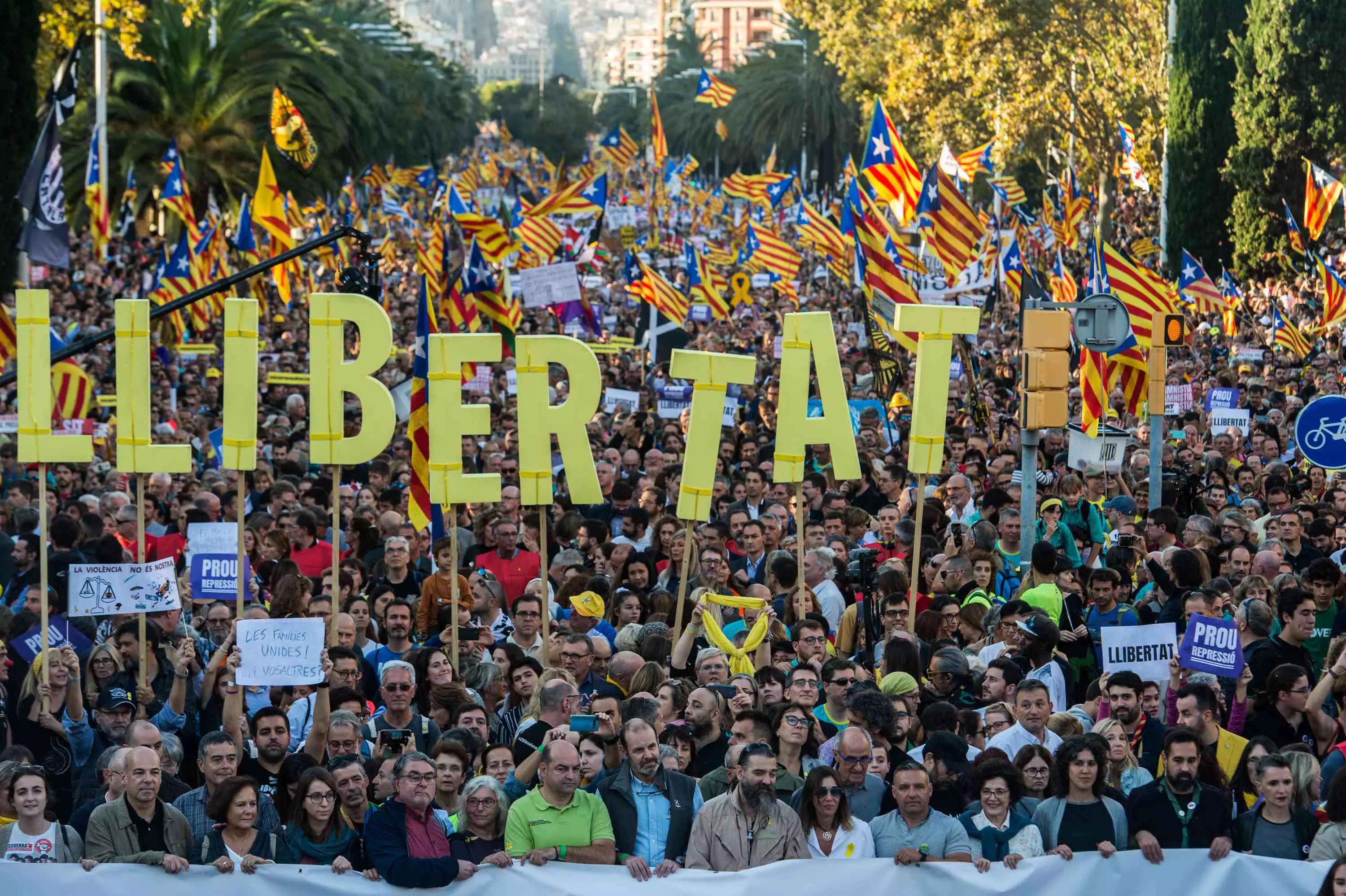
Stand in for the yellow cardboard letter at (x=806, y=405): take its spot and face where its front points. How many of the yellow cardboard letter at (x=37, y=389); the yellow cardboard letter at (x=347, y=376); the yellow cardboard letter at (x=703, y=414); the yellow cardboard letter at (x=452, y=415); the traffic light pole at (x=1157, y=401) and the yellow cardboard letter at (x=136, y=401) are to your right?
5

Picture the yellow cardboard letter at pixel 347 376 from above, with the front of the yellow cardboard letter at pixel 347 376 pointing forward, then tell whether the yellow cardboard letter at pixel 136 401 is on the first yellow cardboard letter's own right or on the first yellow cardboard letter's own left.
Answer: on the first yellow cardboard letter's own right

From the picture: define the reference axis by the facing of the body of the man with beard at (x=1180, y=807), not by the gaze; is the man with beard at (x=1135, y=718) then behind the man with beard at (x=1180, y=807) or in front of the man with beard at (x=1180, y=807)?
behind

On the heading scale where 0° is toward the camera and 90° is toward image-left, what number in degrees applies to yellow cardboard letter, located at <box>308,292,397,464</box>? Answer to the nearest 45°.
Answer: approximately 0°

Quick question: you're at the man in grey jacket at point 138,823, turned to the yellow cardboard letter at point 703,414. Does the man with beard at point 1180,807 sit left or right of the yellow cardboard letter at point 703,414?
right

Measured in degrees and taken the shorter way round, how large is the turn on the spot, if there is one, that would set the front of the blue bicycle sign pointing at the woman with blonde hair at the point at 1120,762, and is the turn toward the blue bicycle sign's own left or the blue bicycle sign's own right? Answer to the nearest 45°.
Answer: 0° — it already faces them

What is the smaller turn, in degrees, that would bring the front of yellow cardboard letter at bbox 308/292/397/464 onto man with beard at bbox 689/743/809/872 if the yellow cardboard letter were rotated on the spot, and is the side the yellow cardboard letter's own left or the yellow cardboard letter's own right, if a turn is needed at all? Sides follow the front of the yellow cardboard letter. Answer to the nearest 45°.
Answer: approximately 45° to the yellow cardboard letter's own left

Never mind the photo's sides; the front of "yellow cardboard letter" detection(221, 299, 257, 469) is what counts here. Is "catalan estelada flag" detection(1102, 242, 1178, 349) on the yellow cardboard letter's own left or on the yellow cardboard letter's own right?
on the yellow cardboard letter's own left
